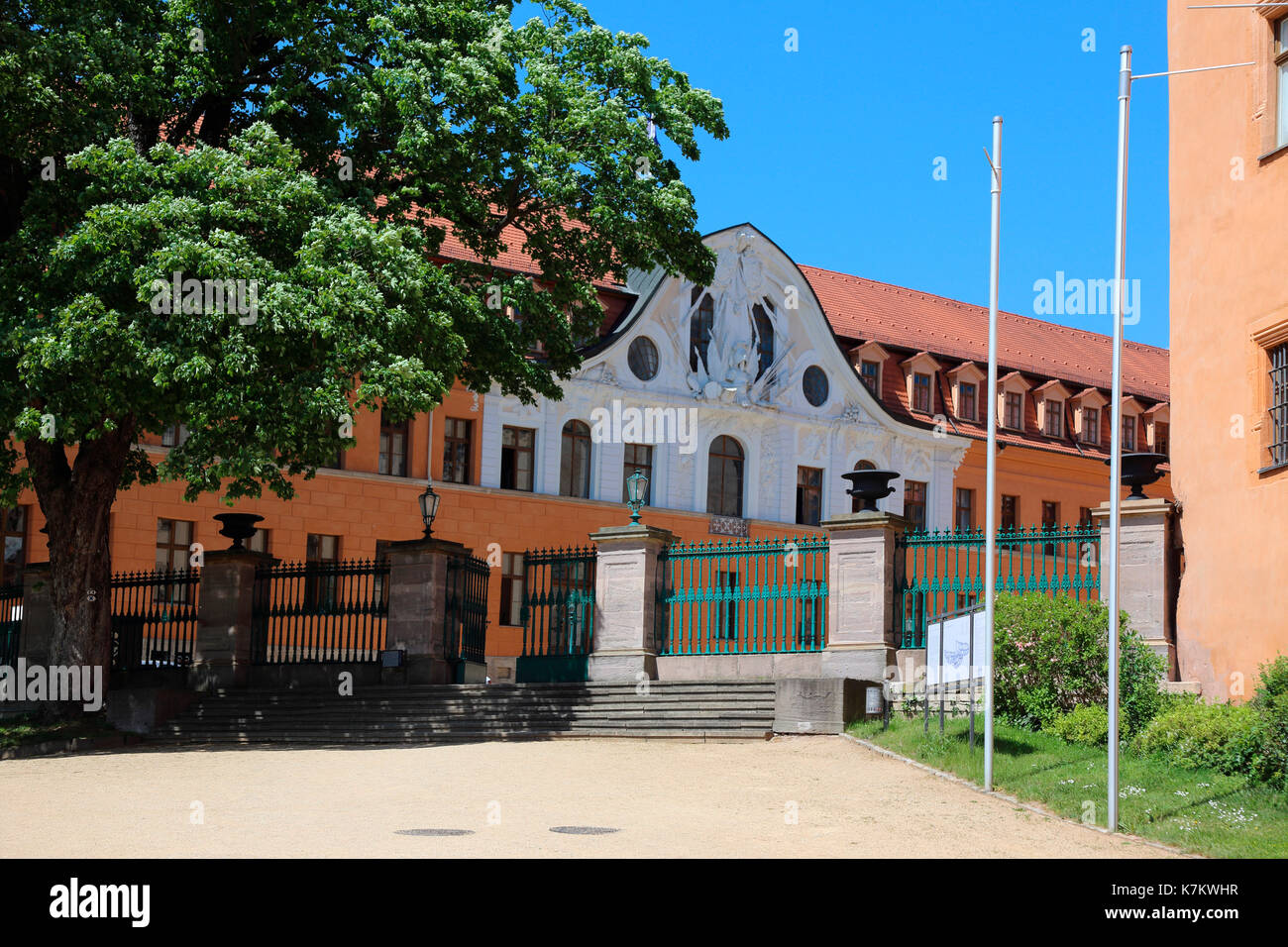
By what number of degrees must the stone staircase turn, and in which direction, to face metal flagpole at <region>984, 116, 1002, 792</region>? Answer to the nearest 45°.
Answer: approximately 45° to its left

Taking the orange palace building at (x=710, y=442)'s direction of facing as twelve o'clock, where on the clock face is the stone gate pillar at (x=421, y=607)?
The stone gate pillar is roughly at 2 o'clock from the orange palace building.

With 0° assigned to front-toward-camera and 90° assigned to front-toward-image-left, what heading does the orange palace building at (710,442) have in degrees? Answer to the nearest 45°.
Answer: approximately 315°

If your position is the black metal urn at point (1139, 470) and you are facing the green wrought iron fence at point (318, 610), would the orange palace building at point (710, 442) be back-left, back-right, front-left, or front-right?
front-right

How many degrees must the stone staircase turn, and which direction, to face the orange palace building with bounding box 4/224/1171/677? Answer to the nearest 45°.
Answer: approximately 180°

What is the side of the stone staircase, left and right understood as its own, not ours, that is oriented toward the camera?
front

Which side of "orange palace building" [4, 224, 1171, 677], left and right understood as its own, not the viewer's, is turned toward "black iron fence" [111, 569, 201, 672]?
right

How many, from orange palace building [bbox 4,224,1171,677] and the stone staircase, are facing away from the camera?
0

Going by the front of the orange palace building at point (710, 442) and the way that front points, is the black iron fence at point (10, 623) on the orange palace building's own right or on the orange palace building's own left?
on the orange palace building's own right

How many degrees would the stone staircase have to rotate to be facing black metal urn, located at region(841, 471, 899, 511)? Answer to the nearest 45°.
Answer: approximately 90° to its left

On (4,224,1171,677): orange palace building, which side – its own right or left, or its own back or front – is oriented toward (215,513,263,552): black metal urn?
right
